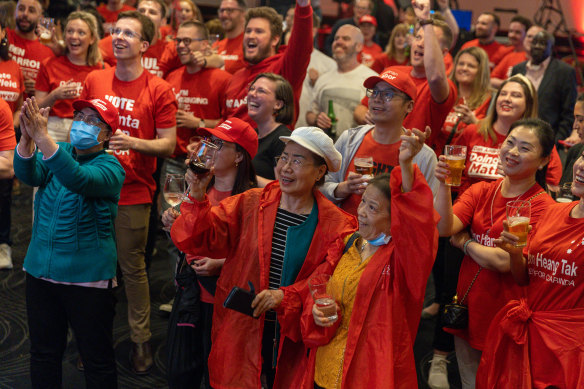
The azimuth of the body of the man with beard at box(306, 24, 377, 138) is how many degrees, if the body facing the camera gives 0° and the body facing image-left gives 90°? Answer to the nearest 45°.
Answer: approximately 45°

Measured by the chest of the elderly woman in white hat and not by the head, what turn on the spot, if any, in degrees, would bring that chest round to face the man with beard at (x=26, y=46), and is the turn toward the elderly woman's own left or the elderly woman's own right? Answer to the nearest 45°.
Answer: approximately 135° to the elderly woman's own right

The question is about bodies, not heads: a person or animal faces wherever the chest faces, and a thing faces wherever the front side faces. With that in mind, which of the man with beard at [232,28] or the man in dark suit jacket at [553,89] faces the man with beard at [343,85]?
the man in dark suit jacket at [553,89]

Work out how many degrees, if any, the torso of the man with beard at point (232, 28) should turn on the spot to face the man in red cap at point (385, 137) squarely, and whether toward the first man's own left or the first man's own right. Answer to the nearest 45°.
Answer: approximately 45° to the first man's own left

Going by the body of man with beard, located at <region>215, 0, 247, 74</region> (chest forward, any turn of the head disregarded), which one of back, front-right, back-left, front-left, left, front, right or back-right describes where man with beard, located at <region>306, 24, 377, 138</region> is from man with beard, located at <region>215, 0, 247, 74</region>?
left
